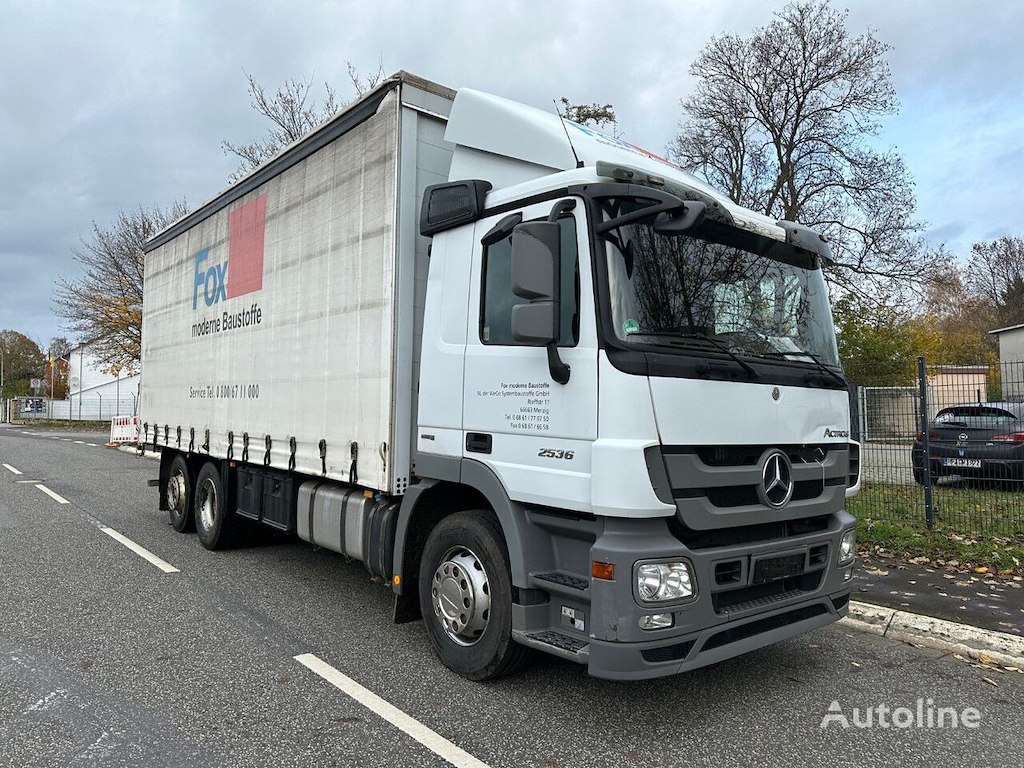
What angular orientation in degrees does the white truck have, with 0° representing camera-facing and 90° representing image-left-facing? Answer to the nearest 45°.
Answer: approximately 315°

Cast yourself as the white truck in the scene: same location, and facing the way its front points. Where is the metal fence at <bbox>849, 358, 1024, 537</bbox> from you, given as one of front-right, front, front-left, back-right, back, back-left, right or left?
left

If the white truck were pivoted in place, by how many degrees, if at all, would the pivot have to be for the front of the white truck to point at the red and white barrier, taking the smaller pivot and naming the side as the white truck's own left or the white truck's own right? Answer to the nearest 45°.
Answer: approximately 180°

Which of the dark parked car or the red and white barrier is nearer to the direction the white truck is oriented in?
the dark parked car

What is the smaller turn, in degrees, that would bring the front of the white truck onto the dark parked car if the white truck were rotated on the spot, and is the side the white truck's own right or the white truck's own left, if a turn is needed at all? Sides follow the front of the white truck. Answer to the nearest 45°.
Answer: approximately 90° to the white truck's own left

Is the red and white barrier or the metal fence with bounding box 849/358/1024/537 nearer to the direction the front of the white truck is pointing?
the metal fence
